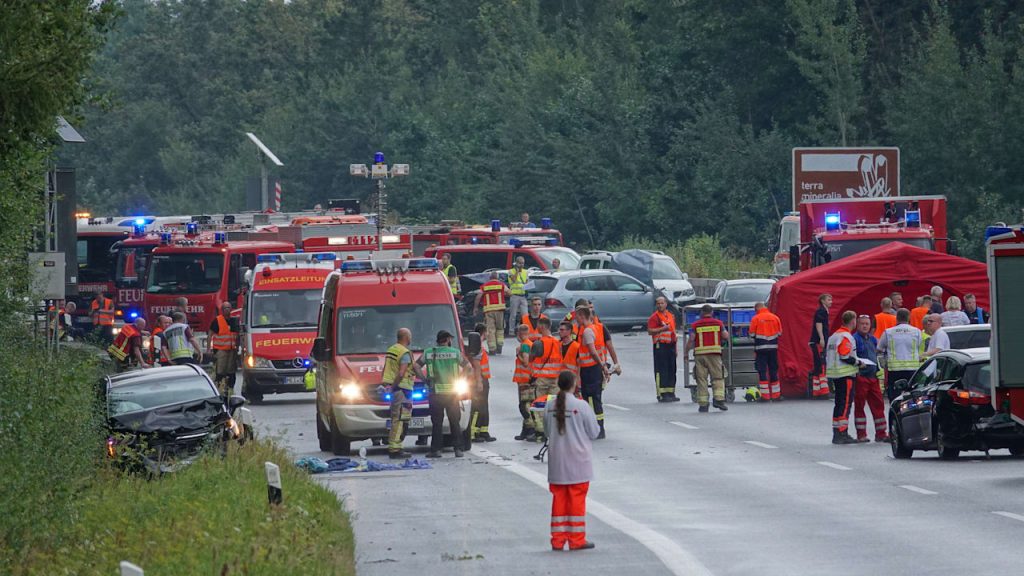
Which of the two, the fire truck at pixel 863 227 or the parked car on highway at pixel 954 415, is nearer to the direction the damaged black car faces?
the parked car on highway

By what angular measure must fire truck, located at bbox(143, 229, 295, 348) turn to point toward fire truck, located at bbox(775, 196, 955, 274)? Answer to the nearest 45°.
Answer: approximately 90° to its left

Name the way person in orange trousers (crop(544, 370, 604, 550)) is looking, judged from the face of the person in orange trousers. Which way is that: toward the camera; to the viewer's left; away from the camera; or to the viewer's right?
away from the camera

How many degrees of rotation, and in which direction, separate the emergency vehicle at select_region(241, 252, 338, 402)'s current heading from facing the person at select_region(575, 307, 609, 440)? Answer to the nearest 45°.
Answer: approximately 45° to its left

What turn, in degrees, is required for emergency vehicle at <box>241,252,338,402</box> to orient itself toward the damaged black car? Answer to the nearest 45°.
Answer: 0° — it already faces it

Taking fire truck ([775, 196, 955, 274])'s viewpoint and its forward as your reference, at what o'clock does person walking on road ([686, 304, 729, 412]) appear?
The person walking on road is roughly at 1 o'clock from the fire truck.

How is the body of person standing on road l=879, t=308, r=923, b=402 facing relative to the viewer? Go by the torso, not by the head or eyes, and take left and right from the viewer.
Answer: facing away from the viewer

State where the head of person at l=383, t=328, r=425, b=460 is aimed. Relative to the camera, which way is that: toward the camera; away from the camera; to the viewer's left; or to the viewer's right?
to the viewer's right
